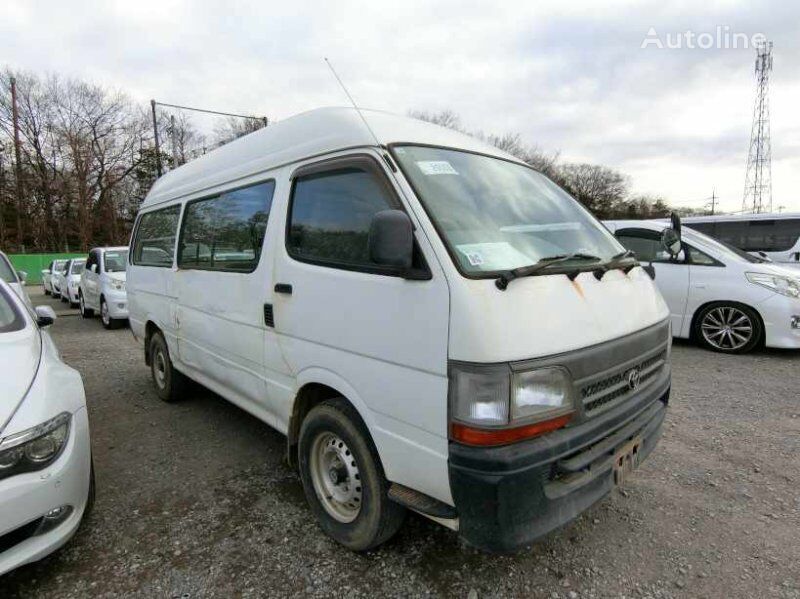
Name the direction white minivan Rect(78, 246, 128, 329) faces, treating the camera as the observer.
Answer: facing the viewer and to the right of the viewer

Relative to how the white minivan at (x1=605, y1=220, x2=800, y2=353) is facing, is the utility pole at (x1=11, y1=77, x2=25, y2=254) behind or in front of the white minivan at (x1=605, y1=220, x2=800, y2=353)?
behind

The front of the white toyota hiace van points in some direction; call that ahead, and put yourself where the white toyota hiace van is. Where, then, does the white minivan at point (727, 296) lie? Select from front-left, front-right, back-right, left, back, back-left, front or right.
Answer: left

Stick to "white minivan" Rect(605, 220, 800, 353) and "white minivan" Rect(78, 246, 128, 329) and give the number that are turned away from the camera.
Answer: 0

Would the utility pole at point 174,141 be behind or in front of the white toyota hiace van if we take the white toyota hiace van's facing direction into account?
behind

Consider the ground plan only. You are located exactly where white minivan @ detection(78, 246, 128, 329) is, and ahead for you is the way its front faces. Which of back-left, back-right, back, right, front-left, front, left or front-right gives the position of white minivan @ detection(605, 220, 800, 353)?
front

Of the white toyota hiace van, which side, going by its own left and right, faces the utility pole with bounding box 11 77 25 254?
back
